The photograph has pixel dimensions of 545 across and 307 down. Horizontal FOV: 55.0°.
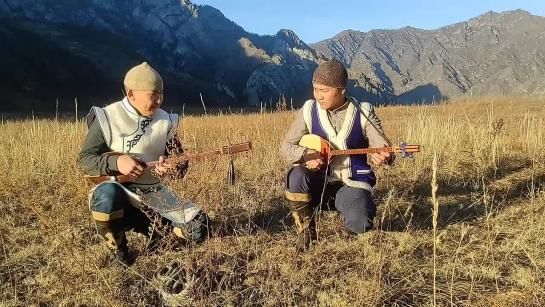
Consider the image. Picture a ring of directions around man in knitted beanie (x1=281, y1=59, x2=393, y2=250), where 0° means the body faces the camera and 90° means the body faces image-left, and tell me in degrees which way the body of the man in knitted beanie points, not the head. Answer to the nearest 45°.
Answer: approximately 0°

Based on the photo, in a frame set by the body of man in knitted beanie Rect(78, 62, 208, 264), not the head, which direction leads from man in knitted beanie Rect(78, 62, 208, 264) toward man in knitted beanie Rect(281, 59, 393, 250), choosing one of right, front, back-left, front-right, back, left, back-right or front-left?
front-left

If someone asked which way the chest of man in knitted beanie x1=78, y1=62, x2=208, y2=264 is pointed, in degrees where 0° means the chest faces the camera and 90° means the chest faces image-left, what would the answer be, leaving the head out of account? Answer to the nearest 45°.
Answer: approximately 315°

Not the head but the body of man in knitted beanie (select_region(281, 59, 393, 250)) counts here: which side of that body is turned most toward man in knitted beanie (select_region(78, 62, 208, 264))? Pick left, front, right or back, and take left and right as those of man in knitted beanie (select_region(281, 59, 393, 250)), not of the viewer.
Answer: right
